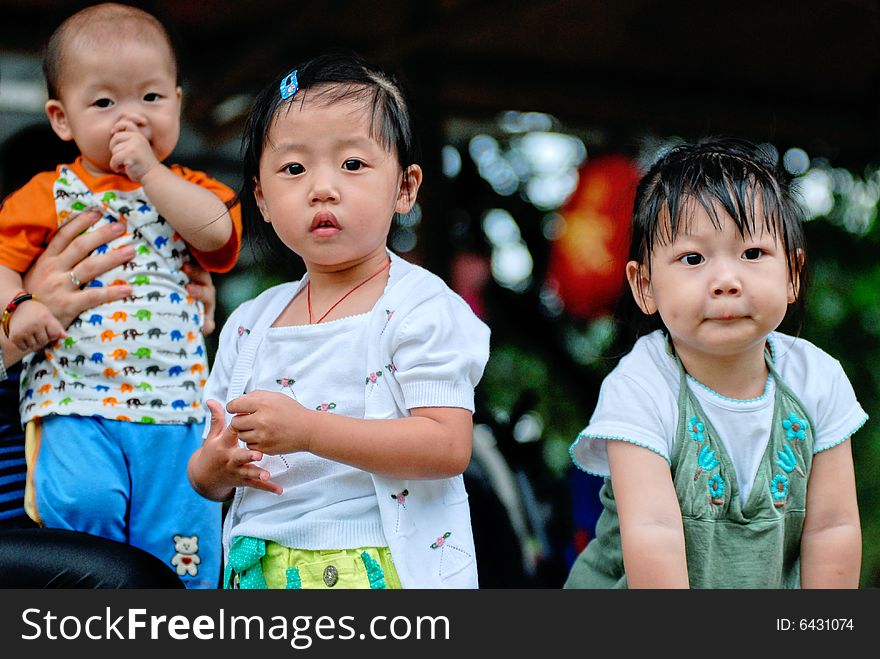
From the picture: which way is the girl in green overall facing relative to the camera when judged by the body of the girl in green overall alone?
toward the camera
